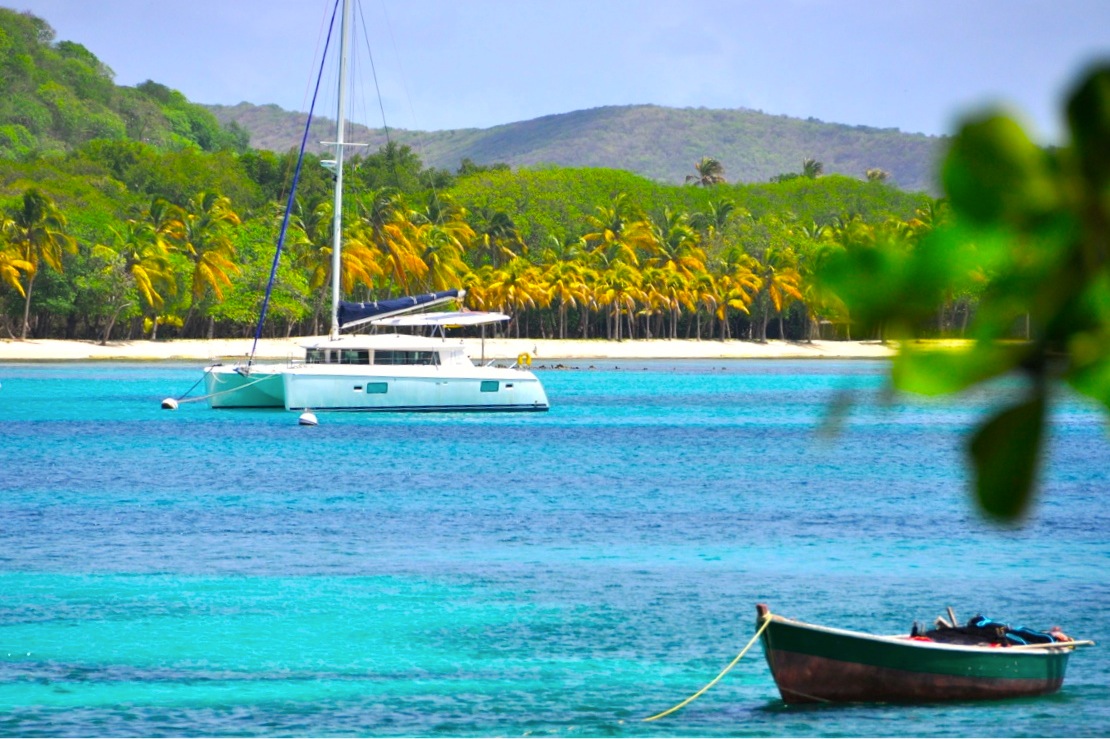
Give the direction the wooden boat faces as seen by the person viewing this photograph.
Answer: facing to the left of the viewer
